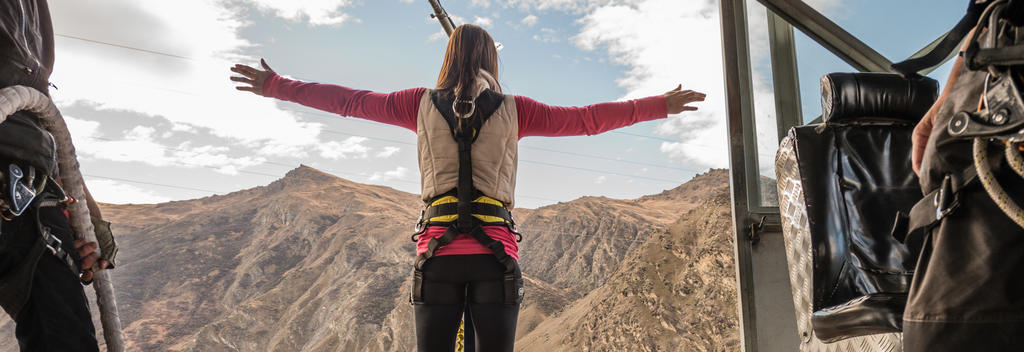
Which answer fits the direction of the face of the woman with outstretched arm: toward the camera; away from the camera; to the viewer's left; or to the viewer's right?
away from the camera

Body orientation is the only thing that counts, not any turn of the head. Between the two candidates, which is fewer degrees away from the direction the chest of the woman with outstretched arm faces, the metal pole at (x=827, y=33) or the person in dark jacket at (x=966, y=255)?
the metal pole

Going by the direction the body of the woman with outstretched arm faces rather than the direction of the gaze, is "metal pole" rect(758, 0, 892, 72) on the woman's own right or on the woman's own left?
on the woman's own right

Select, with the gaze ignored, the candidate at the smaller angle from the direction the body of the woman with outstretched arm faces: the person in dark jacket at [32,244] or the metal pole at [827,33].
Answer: the metal pole

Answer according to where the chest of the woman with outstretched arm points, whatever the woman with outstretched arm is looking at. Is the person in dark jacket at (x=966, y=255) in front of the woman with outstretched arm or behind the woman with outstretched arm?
behind

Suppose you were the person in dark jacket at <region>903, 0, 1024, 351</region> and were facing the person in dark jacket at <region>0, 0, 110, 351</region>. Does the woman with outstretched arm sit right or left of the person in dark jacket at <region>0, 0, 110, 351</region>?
right

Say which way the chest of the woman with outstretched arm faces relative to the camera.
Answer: away from the camera
